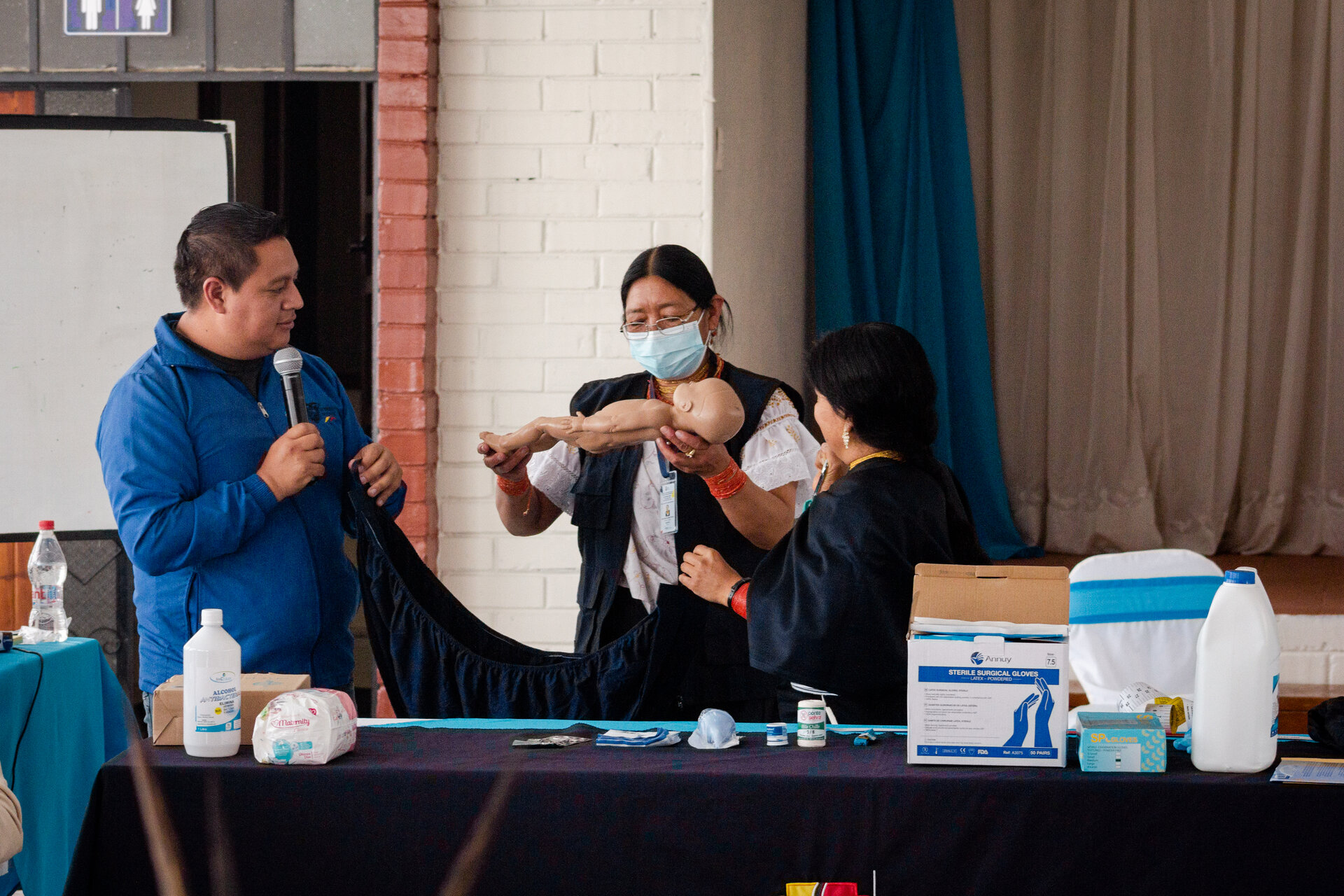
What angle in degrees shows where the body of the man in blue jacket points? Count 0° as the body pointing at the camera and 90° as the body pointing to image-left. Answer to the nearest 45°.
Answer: approximately 315°

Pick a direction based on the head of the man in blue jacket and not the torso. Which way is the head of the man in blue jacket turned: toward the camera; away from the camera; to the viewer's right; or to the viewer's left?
to the viewer's right

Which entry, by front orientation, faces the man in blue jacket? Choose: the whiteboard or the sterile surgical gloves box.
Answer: the whiteboard

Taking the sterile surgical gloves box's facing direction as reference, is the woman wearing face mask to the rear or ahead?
to the rear

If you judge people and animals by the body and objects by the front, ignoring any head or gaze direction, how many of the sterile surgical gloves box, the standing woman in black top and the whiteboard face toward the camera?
2

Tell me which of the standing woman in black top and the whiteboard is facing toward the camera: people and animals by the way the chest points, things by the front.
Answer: the whiteboard

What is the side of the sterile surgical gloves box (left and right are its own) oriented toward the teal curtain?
back

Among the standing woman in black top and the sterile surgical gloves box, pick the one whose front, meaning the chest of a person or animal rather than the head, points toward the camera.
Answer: the sterile surgical gloves box

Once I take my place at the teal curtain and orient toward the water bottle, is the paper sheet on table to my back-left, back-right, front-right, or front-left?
front-left

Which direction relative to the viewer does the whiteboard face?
toward the camera

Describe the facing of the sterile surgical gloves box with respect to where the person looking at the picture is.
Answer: facing the viewer
